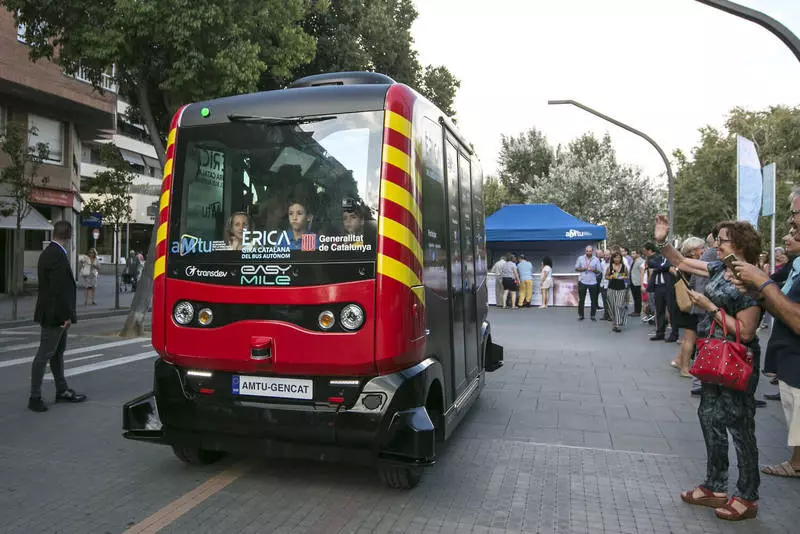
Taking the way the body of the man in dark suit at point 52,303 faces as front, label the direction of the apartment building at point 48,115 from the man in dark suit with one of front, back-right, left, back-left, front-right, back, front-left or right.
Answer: left

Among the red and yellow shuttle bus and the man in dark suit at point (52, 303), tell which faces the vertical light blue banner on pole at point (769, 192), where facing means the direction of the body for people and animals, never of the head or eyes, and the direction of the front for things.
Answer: the man in dark suit

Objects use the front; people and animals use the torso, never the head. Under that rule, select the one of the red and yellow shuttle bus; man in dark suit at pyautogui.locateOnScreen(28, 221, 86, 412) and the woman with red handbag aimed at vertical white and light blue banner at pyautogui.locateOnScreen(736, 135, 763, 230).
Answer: the man in dark suit

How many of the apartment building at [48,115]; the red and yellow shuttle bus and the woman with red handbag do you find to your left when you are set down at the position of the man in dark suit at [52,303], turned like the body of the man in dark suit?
1

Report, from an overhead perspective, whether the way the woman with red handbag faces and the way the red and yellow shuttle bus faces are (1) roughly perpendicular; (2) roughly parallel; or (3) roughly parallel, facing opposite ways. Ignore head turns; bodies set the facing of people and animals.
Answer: roughly perpendicular

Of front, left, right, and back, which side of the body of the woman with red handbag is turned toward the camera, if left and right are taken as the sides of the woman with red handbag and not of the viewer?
left

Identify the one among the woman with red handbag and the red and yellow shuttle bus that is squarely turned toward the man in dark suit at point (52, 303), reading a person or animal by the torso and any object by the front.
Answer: the woman with red handbag

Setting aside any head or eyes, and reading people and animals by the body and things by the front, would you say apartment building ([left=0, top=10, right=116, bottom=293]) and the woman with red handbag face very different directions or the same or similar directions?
very different directions

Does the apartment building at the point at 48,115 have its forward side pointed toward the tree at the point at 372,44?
yes

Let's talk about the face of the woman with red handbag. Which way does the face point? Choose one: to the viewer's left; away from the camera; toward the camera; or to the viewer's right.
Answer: to the viewer's left

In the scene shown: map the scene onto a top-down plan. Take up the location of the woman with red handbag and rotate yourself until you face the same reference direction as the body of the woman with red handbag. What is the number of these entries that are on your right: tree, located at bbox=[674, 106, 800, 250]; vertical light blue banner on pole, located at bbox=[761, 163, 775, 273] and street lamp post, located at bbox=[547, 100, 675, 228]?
3

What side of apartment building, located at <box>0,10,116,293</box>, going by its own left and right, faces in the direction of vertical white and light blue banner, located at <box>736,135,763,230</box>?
front

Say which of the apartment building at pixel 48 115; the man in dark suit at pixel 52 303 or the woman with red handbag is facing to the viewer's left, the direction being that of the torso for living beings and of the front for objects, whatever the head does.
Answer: the woman with red handbag

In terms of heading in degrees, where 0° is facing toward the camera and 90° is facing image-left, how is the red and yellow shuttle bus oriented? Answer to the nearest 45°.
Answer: approximately 45°
